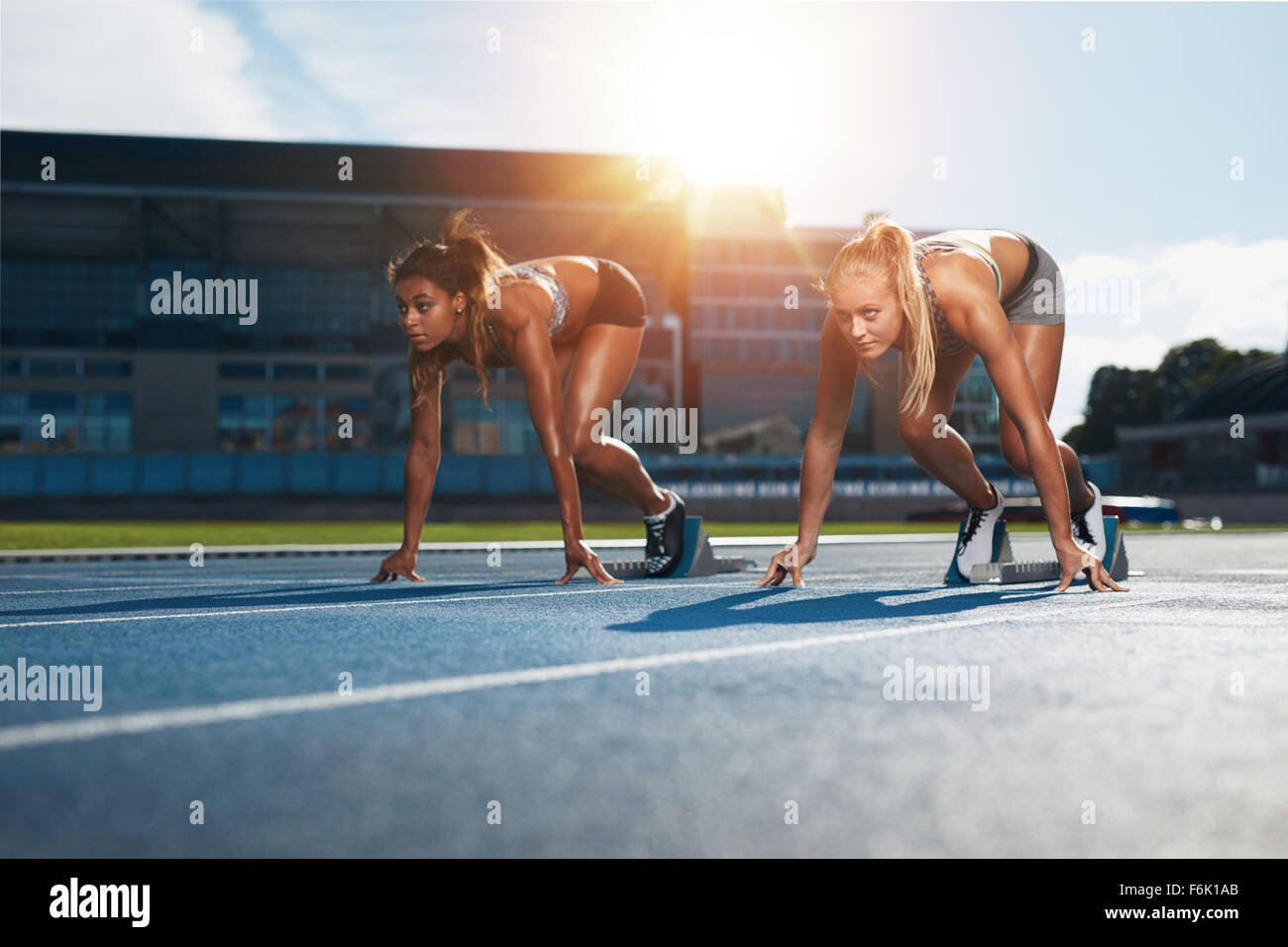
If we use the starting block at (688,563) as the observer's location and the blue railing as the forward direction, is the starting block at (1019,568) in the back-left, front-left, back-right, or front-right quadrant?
back-right

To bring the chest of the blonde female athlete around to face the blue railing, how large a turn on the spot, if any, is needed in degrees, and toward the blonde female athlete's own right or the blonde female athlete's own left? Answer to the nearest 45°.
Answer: approximately 90° to the blonde female athlete's own right

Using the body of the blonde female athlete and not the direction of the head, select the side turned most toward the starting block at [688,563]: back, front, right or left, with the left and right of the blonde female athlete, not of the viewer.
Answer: right

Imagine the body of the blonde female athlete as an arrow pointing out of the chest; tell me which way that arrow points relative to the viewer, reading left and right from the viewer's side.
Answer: facing the viewer and to the left of the viewer
